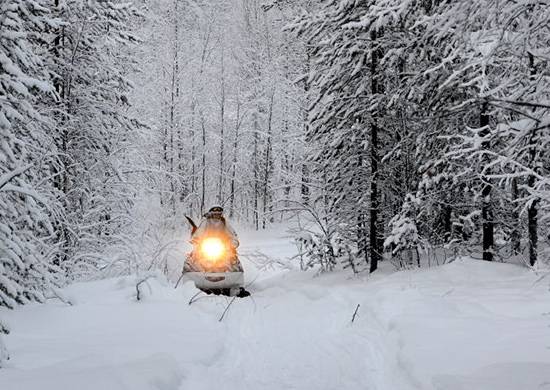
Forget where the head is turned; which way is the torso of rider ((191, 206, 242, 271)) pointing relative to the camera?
toward the camera

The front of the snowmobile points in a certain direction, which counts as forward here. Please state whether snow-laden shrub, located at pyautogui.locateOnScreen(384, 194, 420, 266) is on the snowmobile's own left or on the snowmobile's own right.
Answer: on the snowmobile's own left

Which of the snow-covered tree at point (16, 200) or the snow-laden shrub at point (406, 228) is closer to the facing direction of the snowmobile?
the snow-covered tree

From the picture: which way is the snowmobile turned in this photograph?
toward the camera

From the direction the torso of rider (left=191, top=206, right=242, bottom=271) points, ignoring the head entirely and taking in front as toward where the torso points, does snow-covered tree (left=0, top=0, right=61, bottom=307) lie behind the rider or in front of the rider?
in front
